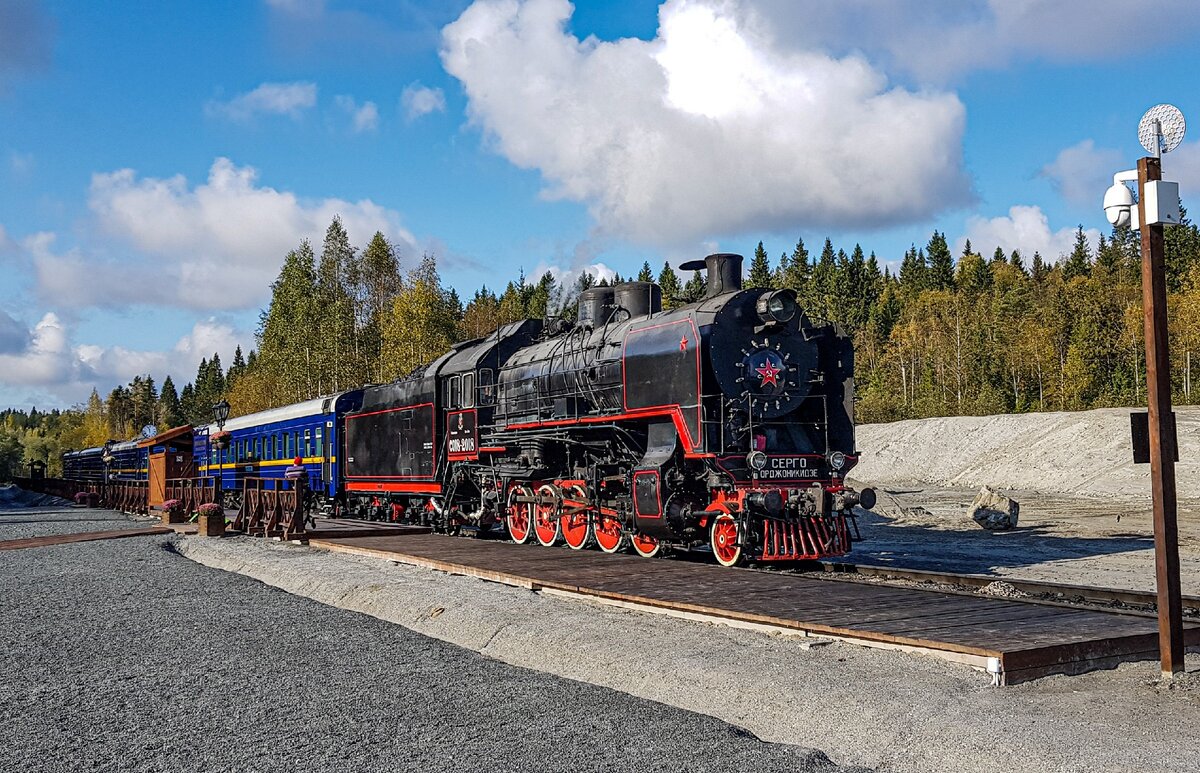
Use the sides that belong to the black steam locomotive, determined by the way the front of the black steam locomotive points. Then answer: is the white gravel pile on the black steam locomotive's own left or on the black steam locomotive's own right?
on the black steam locomotive's own left

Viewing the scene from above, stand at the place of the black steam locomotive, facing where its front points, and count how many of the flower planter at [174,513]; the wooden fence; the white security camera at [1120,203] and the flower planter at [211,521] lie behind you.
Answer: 3

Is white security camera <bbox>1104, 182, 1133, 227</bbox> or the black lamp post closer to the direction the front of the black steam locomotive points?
the white security camera

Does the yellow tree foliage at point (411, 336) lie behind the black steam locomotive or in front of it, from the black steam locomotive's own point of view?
behind

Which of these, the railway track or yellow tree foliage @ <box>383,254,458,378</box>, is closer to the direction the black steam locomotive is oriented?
the railway track

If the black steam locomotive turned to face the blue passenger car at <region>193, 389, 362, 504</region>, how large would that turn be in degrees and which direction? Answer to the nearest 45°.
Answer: approximately 180°

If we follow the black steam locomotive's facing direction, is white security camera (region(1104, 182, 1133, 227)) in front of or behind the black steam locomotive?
in front

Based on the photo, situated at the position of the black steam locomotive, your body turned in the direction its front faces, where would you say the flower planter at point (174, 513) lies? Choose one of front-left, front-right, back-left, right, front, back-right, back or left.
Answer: back

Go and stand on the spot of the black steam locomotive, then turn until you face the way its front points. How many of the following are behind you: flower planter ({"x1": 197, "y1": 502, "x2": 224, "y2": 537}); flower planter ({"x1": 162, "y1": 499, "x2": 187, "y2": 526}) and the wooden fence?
3

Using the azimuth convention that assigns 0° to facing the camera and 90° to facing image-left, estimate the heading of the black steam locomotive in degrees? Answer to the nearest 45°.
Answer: approximately 315°

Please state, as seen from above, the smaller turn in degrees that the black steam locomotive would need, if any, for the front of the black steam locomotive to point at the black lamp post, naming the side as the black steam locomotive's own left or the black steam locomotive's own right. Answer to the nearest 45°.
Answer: approximately 180°

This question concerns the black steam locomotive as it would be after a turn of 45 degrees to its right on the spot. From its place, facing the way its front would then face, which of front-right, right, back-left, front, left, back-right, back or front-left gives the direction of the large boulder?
back-left
